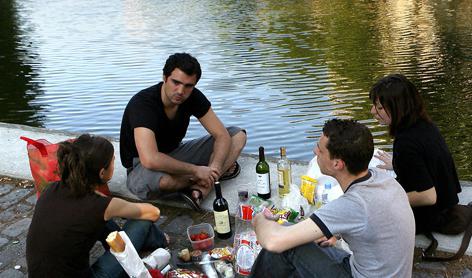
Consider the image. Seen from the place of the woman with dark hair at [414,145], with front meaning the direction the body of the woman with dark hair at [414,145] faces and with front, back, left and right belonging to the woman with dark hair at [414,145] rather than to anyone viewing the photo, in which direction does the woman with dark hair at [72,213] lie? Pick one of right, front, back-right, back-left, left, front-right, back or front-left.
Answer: front-left

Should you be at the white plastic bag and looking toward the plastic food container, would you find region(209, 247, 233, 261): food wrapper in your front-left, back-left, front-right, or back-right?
front-left

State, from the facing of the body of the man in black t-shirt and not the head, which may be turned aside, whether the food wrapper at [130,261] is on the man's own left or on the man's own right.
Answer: on the man's own right

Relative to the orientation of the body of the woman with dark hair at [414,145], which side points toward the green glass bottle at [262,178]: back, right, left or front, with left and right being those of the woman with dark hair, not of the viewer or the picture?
front

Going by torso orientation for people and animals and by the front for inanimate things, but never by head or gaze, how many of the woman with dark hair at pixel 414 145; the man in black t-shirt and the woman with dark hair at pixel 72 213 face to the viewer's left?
1

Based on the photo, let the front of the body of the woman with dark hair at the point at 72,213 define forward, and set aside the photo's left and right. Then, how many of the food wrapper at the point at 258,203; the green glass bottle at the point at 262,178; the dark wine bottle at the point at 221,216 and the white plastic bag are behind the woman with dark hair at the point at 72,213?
0

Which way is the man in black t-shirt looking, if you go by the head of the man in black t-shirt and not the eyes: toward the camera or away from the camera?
toward the camera

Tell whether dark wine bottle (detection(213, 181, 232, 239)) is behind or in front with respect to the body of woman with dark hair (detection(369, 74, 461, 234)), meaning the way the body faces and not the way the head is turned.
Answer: in front

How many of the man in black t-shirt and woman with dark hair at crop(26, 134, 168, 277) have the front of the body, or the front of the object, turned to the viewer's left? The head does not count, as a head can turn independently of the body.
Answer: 0

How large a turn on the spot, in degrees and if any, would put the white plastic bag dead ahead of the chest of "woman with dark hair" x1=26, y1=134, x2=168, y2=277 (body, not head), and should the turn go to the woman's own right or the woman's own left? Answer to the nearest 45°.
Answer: approximately 45° to the woman's own right

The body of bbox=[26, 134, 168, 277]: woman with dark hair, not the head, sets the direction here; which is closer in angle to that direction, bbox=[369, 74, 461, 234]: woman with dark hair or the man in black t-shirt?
the man in black t-shirt

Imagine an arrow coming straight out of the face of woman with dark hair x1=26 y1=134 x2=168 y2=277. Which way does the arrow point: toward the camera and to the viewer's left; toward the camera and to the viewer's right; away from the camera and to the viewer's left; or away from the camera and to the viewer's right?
away from the camera and to the viewer's right

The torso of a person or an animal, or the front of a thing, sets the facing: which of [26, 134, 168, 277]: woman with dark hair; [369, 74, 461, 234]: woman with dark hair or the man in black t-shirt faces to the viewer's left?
[369, 74, 461, 234]: woman with dark hair

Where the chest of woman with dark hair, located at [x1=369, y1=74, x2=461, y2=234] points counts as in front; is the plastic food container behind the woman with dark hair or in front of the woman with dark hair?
in front

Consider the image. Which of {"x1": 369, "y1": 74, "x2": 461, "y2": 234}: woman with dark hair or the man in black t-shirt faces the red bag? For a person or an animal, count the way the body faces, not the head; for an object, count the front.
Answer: the woman with dark hair

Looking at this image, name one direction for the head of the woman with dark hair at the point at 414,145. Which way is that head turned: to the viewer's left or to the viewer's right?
to the viewer's left

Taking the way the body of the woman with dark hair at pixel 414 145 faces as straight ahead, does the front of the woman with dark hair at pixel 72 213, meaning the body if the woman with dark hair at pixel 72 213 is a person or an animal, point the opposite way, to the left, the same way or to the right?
to the right

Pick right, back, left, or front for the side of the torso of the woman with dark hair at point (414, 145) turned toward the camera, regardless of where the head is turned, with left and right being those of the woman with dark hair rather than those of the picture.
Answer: left

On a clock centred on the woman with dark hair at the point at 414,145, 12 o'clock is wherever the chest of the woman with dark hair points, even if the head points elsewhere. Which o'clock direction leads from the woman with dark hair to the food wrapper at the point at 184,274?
The food wrapper is roughly at 11 o'clock from the woman with dark hair.
